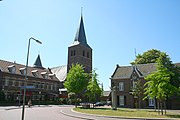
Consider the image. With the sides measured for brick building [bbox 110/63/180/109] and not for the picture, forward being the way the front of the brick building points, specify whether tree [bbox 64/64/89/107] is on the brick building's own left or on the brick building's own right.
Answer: on the brick building's own right

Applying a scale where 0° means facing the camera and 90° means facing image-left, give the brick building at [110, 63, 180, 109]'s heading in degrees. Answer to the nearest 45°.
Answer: approximately 0°
